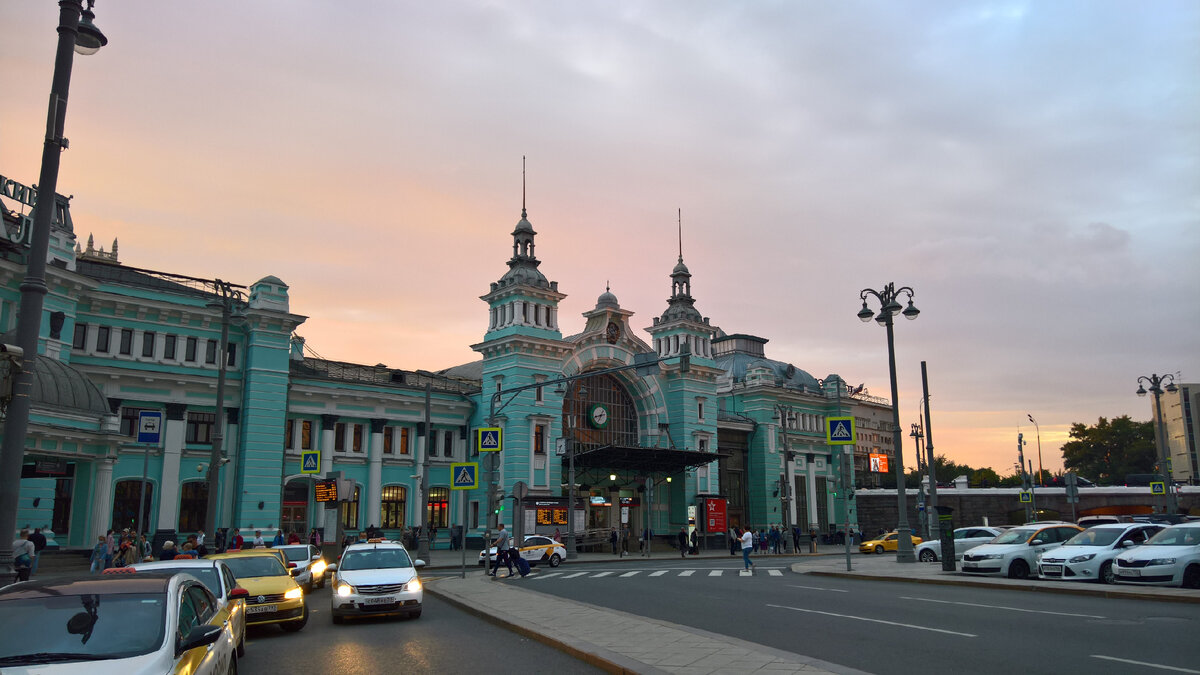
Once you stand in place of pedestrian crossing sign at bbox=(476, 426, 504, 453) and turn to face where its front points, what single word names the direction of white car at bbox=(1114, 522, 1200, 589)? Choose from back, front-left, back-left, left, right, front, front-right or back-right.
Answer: front-left

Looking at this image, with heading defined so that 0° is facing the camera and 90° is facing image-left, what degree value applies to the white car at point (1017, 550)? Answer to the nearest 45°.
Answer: approximately 45°

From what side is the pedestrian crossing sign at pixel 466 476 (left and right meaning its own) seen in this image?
front

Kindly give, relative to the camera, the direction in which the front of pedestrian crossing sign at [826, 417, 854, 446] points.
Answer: facing the viewer

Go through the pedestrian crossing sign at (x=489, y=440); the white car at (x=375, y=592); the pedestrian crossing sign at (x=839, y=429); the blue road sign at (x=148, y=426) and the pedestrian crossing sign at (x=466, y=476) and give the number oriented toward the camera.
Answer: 5

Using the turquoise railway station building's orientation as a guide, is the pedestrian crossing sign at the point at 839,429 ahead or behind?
ahead

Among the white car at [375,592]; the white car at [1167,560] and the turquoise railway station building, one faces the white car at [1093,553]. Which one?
the turquoise railway station building

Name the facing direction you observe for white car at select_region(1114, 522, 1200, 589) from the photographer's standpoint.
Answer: facing the viewer and to the left of the viewer

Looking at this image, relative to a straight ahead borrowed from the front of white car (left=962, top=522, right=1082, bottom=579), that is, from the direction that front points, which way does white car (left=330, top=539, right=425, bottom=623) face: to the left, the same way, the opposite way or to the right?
to the left

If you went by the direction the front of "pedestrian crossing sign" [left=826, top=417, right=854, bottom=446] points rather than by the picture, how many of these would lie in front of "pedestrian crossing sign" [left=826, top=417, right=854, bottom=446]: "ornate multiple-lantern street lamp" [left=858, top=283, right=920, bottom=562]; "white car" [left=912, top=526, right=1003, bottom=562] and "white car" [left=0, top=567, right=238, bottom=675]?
1

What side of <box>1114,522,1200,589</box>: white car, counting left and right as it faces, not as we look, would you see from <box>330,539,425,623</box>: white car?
front

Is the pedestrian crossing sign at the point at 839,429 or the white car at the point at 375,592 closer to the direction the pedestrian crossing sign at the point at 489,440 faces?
the white car

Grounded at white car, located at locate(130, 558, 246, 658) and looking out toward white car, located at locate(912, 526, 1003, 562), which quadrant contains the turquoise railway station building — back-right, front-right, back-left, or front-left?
front-left

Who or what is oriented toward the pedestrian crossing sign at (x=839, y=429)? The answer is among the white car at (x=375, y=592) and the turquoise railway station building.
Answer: the turquoise railway station building

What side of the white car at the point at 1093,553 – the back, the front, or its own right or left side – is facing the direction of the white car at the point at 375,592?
front

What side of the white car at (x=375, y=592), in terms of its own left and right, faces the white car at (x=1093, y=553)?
left

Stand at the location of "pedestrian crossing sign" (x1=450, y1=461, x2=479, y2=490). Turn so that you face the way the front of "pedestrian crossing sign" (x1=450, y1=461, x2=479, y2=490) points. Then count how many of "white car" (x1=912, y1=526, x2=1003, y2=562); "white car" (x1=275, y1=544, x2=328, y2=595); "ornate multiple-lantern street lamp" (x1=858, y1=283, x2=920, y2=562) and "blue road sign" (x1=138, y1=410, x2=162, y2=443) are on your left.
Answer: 2

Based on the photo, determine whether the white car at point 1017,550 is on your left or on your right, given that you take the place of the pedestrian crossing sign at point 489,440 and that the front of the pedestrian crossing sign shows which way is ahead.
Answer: on your left

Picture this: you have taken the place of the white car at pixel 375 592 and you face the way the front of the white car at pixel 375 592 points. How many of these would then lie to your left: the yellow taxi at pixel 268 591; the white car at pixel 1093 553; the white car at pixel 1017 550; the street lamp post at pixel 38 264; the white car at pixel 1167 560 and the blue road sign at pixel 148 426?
3
